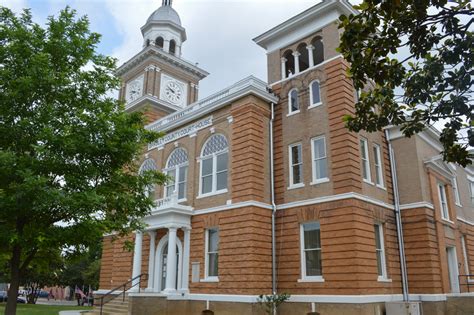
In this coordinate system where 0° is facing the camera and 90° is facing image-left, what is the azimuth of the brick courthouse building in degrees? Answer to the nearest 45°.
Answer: approximately 45°

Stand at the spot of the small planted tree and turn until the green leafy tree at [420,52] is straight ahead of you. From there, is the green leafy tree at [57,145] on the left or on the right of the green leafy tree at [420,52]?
right

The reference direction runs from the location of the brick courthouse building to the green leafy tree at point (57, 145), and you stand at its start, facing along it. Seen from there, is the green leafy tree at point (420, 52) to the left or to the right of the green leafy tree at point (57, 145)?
left

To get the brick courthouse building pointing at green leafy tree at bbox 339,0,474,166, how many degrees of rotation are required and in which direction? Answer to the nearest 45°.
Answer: approximately 45° to its left

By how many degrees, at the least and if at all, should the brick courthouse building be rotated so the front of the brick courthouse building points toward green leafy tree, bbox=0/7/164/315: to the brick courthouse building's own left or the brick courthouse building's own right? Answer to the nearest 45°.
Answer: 0° — it already faces it

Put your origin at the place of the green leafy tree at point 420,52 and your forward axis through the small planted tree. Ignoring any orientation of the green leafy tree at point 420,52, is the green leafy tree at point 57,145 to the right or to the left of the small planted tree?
left
